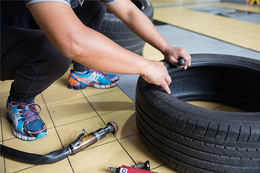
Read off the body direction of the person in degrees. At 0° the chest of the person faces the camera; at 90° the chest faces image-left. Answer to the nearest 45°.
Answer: approximately 315°

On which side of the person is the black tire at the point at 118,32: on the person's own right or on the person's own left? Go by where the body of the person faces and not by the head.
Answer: on the person's own left
